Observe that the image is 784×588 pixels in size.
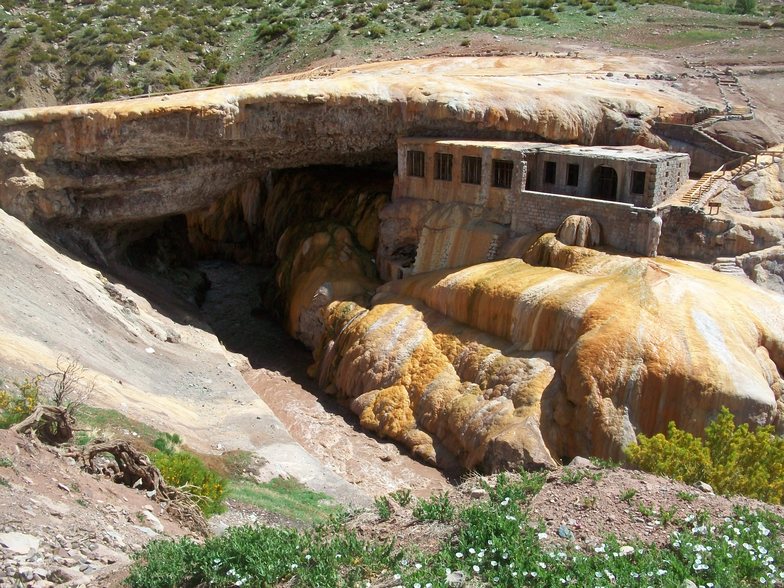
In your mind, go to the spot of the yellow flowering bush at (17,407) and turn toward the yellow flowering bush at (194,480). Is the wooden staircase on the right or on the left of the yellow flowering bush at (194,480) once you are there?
left

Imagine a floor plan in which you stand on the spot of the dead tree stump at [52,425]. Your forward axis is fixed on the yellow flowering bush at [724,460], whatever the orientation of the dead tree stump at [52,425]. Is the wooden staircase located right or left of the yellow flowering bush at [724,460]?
left

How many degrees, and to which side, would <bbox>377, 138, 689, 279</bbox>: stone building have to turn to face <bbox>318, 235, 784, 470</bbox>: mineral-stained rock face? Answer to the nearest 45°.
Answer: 0° — it already faces it

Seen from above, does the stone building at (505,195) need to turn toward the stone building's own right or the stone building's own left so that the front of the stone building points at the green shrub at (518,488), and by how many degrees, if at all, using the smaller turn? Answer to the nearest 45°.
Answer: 0° — it already faces it

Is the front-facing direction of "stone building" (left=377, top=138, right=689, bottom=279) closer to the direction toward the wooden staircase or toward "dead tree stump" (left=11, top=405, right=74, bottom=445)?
the dead tree stump

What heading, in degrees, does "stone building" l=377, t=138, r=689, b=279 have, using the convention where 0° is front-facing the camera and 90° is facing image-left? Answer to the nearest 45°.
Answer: approximately 0°

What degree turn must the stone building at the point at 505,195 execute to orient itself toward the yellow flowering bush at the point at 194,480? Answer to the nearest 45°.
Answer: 0° — it already faces it

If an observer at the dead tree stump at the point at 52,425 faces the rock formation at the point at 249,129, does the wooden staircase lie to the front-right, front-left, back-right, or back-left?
front-right

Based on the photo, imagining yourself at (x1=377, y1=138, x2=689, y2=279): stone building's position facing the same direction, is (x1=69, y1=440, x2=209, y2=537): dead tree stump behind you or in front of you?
in front

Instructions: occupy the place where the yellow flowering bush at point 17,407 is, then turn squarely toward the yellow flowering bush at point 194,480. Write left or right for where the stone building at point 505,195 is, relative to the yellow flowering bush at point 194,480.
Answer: left

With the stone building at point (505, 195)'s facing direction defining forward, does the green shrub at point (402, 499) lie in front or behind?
in front
